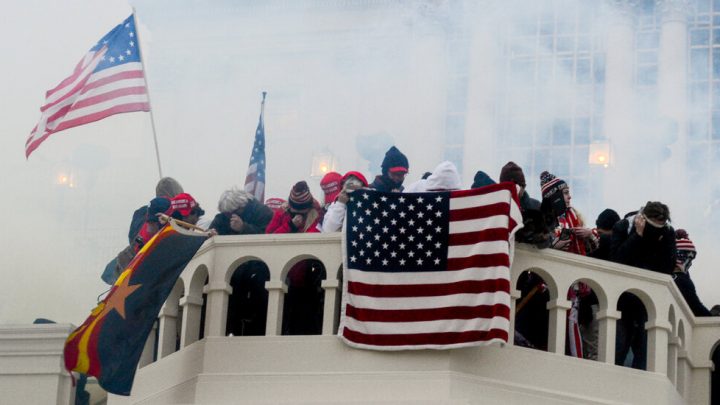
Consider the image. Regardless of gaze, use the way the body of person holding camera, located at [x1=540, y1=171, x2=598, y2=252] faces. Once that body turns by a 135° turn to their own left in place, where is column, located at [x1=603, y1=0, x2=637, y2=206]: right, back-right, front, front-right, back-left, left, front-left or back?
front

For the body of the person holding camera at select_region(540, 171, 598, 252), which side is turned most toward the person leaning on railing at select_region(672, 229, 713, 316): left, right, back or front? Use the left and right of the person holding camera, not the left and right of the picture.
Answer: left

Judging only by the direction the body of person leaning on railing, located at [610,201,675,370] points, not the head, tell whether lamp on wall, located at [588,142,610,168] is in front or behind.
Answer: behind

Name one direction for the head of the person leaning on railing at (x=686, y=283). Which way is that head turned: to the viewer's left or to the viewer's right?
to the viewer's left

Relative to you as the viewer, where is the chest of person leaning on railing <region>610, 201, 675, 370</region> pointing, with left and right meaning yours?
facing the viewer and to the right of the viewer
